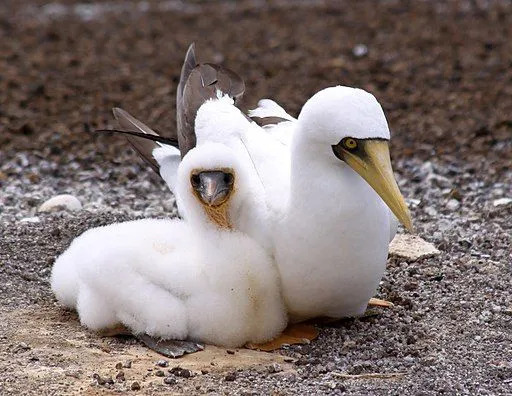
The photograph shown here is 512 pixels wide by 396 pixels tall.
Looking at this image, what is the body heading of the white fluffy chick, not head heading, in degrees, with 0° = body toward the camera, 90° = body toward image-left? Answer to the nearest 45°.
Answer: approximately 315°

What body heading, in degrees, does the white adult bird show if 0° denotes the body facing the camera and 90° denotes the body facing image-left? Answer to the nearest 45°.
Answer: approximately 315°

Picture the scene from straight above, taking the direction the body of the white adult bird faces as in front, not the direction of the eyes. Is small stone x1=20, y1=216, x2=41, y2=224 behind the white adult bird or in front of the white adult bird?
behind

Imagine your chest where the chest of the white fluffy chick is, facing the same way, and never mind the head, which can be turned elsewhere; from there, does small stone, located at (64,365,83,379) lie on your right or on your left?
on your right

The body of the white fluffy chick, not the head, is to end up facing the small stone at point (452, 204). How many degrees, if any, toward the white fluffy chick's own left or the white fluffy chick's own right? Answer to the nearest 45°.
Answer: approximately 90° to the white fluffy chick's own left

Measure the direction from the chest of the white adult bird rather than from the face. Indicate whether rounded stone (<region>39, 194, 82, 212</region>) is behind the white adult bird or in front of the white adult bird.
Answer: behind

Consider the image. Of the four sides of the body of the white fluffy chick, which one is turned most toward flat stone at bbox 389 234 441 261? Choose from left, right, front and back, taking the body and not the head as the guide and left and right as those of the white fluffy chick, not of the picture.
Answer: left
